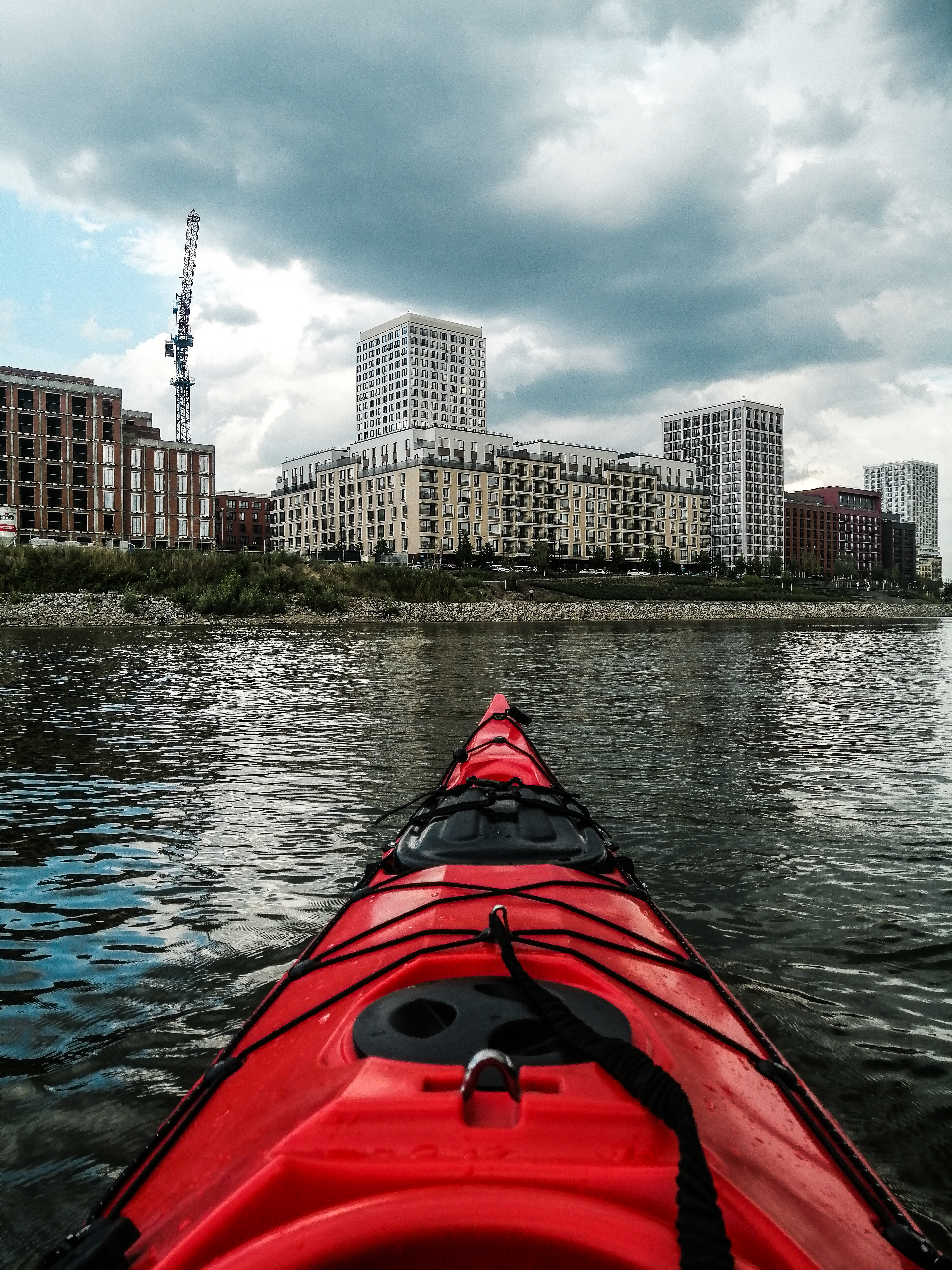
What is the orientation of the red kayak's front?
away from the camera
